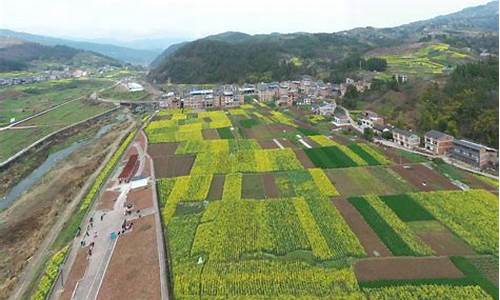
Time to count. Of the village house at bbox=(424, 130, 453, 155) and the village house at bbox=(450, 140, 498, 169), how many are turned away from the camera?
0

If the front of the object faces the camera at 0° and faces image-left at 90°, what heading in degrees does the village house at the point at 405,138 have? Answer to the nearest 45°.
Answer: approximately 45°

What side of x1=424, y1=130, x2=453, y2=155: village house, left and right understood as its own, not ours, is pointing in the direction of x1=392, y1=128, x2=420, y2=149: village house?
right

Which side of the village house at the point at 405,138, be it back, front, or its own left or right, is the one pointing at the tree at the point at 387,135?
right

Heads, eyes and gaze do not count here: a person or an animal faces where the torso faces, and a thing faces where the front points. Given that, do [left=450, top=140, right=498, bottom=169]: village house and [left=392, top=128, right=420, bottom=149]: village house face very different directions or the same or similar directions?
same or similar directions

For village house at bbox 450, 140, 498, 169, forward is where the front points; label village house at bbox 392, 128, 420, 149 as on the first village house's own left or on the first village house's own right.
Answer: on the first village house's own right

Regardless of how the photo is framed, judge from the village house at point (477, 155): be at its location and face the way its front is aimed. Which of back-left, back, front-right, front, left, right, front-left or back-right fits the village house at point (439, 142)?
right

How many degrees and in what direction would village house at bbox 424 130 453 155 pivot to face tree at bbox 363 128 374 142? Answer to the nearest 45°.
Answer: approximately 90° to its right
